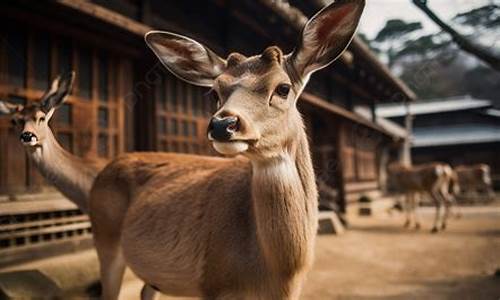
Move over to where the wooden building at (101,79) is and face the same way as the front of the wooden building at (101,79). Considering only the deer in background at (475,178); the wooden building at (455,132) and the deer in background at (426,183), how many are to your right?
0

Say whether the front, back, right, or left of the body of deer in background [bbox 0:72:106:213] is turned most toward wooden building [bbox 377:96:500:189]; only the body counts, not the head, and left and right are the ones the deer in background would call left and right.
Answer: back

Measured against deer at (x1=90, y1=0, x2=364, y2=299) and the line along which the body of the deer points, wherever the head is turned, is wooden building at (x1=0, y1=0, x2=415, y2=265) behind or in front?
behind

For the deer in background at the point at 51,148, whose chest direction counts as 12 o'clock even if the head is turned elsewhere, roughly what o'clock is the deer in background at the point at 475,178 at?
the deer in background at the point at 475,178 is roughly at 5 o'clock from the deer in background at the point at 51,148.

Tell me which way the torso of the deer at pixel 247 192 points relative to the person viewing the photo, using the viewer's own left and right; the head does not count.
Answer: facing the viewer and to the right of the viewer

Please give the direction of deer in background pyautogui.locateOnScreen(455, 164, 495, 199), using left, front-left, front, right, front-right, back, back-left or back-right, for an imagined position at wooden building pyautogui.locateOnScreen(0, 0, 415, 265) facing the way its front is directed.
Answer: left

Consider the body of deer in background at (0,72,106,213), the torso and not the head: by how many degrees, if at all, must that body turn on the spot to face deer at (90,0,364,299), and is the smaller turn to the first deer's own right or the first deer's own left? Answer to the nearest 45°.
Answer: approximately 90° to the first deer's own left

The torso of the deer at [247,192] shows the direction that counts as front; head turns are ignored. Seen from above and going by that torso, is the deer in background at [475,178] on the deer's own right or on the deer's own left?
on the deer's own left

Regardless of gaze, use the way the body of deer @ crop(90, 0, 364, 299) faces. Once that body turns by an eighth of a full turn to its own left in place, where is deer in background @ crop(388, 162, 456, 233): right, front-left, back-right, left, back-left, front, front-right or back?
front-left

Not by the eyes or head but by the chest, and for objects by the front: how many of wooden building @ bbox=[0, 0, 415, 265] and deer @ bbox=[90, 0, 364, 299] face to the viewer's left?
0

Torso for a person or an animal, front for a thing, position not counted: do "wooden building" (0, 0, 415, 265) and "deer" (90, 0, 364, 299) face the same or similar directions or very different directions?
same or similar directions

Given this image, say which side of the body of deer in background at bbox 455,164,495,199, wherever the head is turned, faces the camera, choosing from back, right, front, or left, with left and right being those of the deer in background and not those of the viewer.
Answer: left

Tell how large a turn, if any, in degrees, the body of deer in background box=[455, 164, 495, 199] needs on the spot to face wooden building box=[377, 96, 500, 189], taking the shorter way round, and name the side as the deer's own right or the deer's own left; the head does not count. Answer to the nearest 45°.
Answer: approximately 90° to the deer's own right

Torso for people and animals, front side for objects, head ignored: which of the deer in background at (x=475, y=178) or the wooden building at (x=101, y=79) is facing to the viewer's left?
the deer in background

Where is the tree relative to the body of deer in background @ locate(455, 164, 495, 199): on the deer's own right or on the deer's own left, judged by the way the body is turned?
on the deer's own left
